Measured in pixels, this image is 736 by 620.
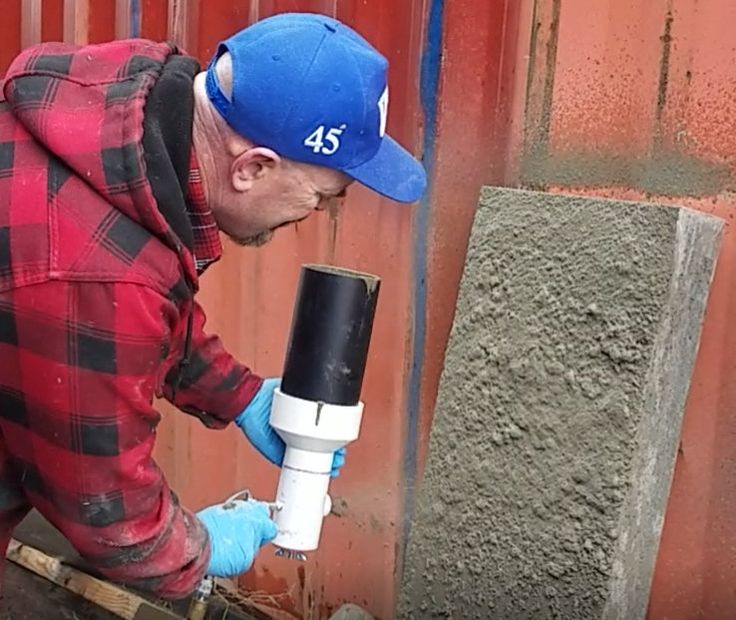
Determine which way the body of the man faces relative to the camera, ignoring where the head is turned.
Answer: to the viewer's right

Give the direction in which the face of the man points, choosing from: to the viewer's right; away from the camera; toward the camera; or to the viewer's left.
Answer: to the viewer's right

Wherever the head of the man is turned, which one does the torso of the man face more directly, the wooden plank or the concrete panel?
the concrete panel

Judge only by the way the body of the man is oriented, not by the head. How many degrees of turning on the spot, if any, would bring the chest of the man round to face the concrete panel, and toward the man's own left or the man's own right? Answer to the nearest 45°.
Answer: approximately 45° to the man's own left
